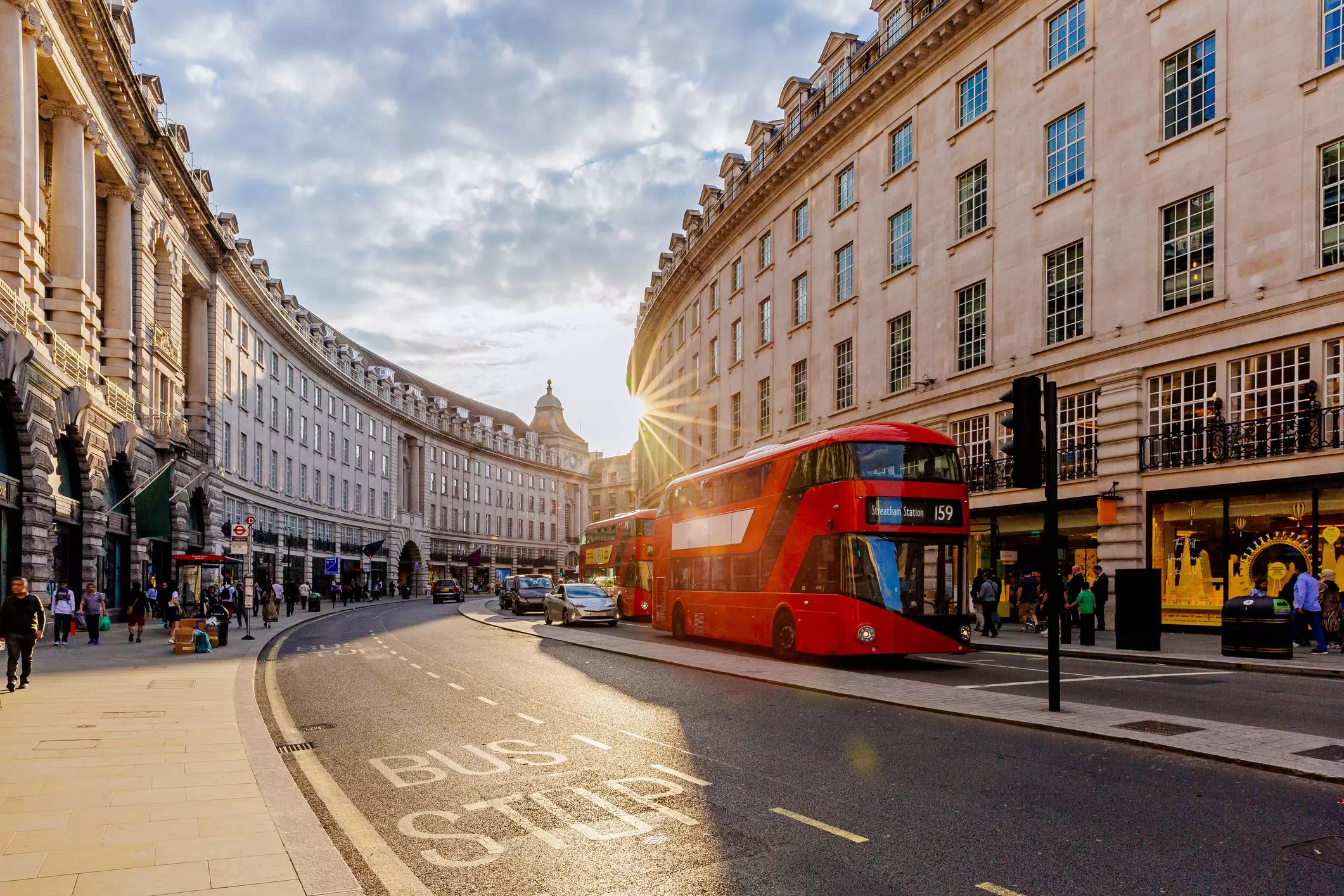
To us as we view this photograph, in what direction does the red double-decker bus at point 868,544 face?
facing the viewer and to the right of the viewer

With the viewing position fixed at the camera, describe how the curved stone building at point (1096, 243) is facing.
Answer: facing the viewer and to the left of the viewer

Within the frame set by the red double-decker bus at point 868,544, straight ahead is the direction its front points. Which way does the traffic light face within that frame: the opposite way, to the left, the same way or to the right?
the opposite way

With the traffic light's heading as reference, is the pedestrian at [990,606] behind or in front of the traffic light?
in front

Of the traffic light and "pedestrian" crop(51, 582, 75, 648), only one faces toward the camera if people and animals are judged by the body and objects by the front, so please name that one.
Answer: the pedestrian

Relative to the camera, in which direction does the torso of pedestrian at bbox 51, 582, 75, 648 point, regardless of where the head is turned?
toward the camera

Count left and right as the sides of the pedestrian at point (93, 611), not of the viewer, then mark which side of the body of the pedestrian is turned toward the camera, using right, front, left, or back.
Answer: front

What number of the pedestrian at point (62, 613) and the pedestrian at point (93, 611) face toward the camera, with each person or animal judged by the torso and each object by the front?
2

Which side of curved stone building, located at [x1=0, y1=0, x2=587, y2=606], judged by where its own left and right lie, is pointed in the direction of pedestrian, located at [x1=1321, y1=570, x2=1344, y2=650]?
front
